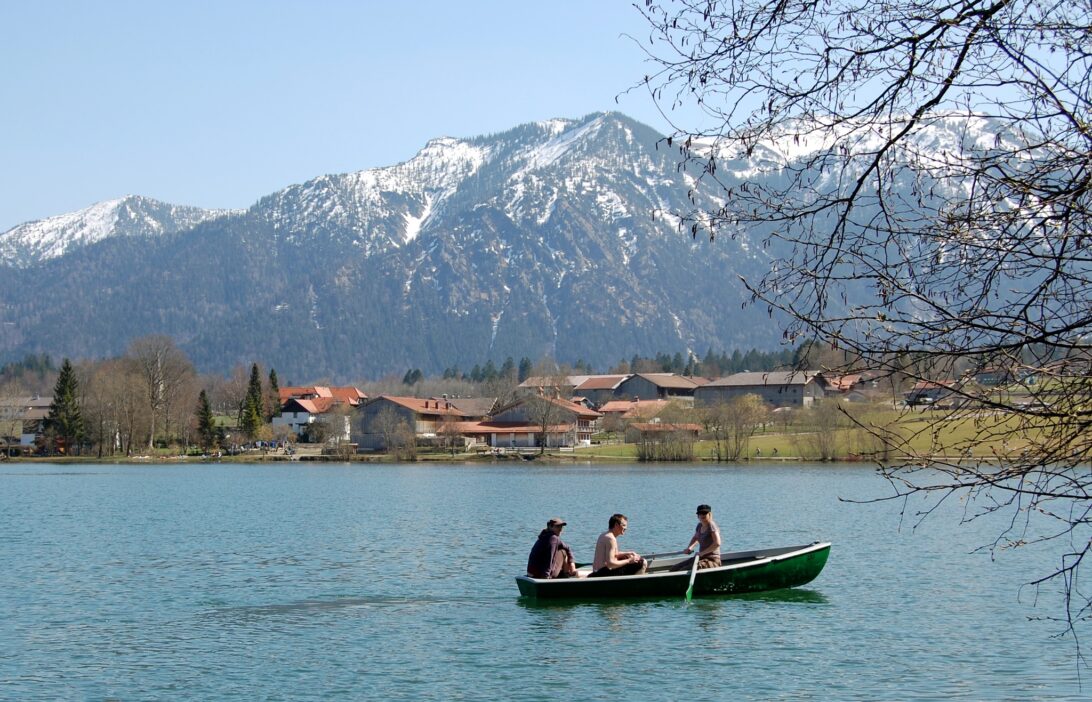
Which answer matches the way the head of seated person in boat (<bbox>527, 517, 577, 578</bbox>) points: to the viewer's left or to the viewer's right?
to the viewer's right

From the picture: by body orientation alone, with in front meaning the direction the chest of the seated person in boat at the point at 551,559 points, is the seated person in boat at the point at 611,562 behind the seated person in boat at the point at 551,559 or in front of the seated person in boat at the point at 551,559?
in front

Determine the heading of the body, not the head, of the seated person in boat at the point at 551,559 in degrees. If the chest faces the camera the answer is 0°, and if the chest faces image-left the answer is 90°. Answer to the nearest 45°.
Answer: approximately 270°

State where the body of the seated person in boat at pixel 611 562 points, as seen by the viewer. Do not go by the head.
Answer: to the viewer's right

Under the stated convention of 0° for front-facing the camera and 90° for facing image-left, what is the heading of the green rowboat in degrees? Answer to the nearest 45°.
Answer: approximately 270°

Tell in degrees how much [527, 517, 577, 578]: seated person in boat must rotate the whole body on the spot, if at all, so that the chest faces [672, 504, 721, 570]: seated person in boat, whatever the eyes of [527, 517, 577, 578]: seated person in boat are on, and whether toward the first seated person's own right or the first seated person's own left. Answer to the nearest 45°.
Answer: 0° — they already face them

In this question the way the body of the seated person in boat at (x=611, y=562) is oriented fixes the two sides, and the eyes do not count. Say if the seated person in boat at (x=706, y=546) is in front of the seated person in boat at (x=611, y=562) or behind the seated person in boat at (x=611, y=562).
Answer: in front
